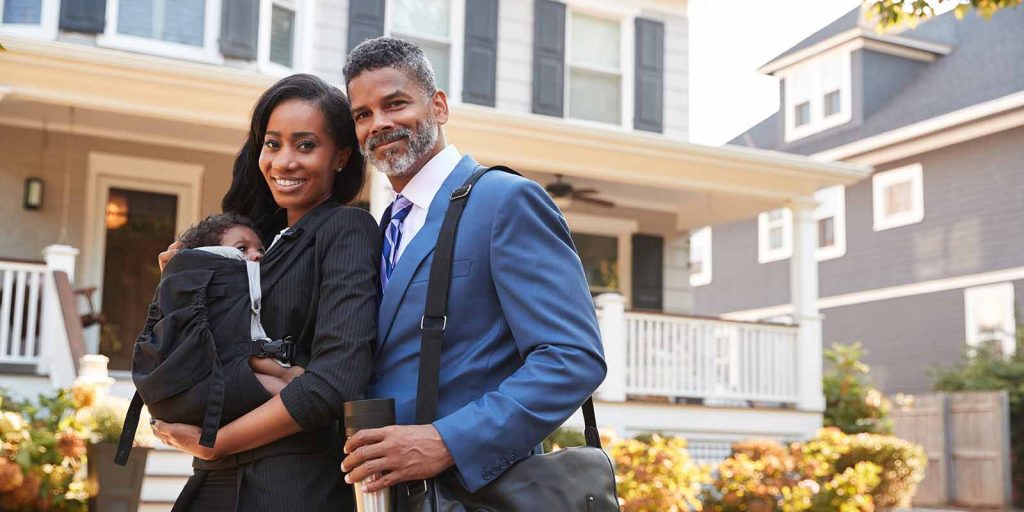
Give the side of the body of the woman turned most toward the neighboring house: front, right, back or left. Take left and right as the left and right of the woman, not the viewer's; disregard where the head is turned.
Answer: back

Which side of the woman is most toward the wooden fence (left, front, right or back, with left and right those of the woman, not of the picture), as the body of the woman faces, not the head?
back

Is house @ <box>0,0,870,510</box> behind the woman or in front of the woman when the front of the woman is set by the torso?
behind

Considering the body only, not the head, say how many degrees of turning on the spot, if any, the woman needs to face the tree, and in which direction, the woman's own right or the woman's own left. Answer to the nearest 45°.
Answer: approximately 180°

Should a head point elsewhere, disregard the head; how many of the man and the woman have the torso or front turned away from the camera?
0

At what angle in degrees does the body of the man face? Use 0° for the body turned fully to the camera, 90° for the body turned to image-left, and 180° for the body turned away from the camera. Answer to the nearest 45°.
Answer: approximately 45°

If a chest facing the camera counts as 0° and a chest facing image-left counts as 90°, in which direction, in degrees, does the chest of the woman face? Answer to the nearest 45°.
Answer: approximately 45°

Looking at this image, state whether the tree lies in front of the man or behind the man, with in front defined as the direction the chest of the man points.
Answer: behind

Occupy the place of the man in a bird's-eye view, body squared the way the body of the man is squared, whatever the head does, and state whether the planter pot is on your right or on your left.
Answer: on your right

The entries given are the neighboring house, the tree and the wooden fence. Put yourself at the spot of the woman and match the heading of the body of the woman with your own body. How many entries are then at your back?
3

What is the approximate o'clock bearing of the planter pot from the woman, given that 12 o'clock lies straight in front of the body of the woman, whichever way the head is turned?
The planter pot is roughly at 4 o'clock from the woman.
